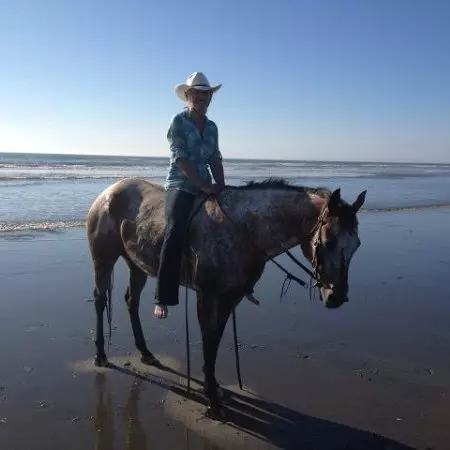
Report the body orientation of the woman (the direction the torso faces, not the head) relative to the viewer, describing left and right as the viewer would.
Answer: facing the viewer and to the right of the viewer

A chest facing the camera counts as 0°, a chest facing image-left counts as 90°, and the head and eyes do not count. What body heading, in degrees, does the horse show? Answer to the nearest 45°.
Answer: approximately 315°
